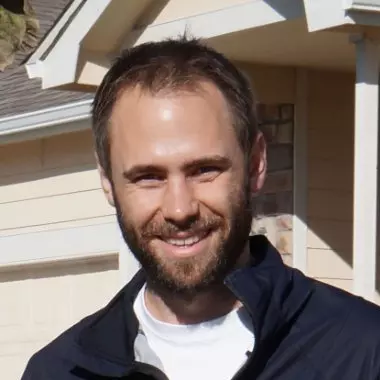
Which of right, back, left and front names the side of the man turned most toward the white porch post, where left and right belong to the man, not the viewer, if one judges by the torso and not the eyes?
back

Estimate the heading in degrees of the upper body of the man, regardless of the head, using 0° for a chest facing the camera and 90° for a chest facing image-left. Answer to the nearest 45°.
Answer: approximately 0°
